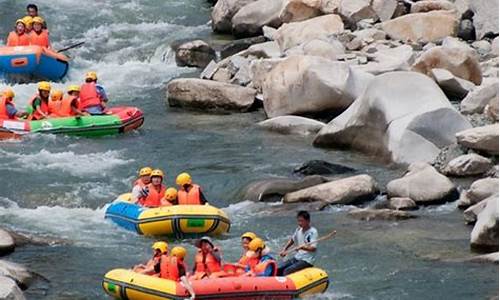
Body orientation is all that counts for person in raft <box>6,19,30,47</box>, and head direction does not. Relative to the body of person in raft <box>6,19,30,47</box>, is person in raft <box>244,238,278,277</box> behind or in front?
in front

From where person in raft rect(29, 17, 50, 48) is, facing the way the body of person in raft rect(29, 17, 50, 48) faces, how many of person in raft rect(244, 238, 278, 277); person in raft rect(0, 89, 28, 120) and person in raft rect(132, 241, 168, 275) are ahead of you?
3

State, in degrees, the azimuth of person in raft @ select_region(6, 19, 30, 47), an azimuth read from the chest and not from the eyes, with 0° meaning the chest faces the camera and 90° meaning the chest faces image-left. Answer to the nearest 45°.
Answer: approximately 0°

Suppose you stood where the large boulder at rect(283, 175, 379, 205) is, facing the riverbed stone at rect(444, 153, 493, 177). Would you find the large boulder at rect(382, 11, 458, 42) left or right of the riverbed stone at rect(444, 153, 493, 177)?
left

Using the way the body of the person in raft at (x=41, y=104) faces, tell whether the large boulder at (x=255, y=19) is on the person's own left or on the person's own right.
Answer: on the person's own left

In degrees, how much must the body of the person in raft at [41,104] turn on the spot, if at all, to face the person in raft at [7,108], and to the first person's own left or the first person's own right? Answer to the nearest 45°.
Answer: approximately 135° to the first person's own right

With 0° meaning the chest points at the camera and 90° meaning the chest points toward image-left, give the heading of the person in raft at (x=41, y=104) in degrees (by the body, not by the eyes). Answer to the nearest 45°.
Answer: approximately 315°

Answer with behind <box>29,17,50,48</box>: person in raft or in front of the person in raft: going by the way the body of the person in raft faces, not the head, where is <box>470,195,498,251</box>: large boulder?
in front

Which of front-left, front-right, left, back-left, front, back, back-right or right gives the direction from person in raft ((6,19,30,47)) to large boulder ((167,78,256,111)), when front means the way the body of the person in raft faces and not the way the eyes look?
front-left

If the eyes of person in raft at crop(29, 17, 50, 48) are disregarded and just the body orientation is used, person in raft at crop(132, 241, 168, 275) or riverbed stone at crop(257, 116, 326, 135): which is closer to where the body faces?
the person in raft

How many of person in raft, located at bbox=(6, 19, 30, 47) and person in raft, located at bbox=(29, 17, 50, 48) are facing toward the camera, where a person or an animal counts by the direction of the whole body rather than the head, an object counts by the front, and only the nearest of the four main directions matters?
2
